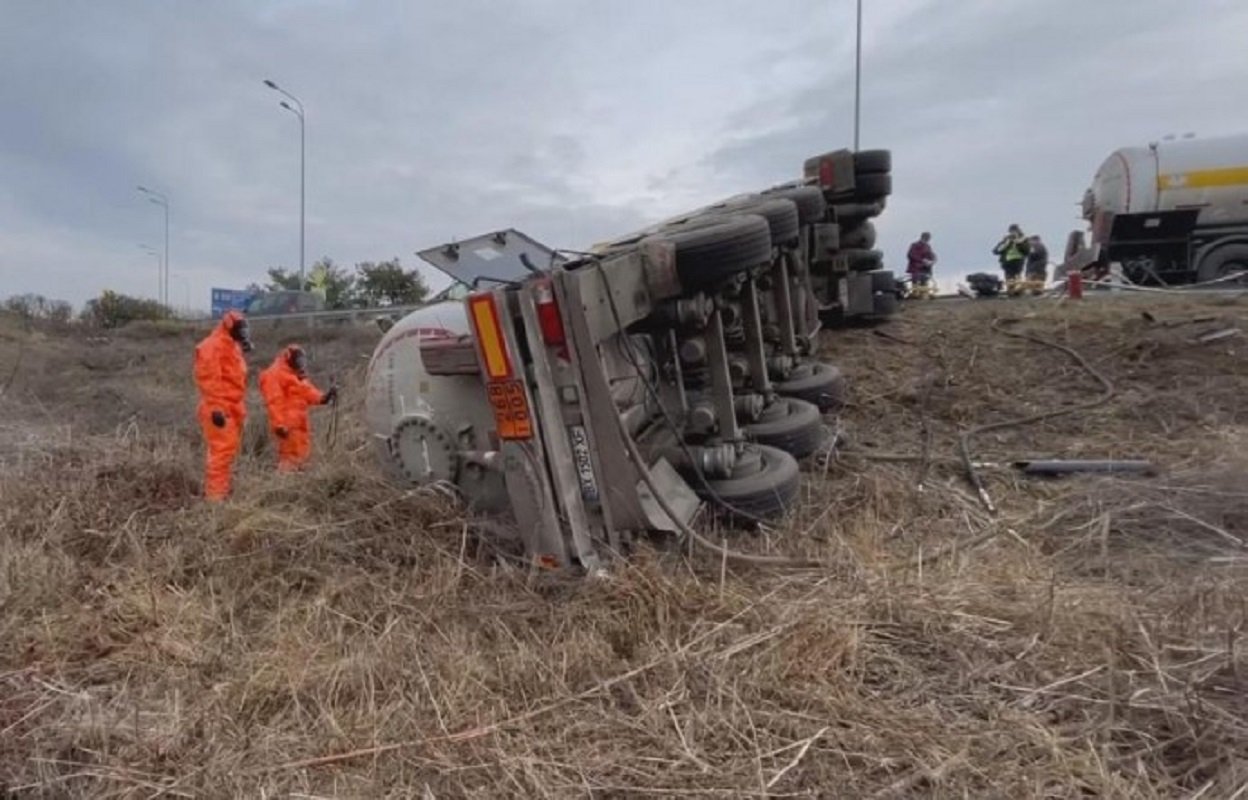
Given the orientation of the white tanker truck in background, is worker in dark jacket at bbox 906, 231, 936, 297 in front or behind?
behind

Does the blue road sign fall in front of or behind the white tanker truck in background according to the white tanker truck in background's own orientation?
behind

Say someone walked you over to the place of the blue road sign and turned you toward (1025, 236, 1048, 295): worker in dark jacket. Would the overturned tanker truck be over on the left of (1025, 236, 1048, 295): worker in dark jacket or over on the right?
right

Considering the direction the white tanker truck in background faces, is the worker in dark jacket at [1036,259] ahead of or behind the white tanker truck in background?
behind

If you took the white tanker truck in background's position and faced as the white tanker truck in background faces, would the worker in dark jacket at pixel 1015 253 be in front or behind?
behind

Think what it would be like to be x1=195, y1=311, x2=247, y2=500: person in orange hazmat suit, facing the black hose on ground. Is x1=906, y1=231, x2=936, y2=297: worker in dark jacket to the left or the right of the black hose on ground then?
left

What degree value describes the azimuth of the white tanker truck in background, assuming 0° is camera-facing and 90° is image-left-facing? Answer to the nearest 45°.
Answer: approximately 270°

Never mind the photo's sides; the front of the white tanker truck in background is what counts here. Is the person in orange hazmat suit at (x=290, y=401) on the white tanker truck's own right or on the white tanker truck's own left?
on the white tanker truck's own right
